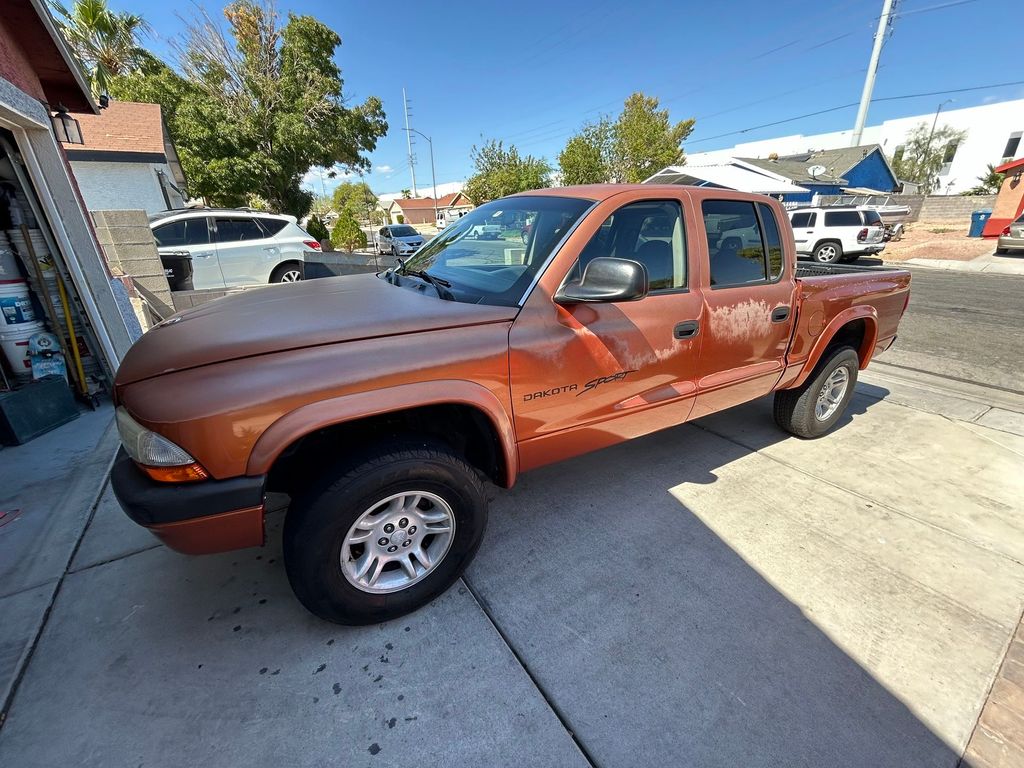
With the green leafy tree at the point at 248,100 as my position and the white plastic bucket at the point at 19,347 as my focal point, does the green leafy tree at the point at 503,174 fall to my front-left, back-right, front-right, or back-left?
back-left

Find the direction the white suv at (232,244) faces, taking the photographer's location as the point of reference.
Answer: facing to the left of the viewer

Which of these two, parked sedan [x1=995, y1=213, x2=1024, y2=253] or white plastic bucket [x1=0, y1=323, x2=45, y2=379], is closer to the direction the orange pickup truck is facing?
the white plastic bucket

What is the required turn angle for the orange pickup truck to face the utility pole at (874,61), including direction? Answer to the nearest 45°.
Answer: approximately 180°

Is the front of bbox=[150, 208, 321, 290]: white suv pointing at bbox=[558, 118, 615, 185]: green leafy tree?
no

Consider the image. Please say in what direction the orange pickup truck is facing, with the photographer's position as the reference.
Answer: facing the viewer and to the left of the viewer

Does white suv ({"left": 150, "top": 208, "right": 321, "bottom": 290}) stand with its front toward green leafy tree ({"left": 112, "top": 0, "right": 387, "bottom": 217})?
no

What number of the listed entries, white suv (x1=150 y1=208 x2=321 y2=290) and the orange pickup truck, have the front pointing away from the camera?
0

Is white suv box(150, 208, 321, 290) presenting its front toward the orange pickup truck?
no

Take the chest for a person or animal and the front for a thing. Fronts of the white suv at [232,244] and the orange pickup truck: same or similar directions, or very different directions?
same or similar directions

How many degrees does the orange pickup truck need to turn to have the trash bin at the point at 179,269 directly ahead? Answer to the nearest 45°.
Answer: approximately 90° to its right

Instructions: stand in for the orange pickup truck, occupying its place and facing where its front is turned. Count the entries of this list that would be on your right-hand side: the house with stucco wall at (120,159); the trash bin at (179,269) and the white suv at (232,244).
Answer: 3

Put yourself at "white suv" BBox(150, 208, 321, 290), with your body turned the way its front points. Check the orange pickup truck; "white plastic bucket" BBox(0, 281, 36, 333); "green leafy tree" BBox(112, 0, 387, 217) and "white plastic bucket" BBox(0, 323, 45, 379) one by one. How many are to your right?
1

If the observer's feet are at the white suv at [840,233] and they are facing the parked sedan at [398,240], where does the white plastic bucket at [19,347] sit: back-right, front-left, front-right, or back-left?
front-left

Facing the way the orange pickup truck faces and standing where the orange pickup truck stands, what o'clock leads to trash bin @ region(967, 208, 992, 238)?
The trash bin is roughly at 6 o'clock from the orange pickup truck.

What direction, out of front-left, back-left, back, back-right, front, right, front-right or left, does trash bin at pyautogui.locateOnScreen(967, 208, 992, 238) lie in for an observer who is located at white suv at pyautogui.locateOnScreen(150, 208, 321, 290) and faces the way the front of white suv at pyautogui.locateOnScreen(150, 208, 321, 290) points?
back

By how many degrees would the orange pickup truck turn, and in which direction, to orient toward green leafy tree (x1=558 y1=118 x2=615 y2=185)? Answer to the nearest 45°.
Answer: approximately 135° to its right

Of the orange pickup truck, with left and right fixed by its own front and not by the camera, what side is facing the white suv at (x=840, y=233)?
back

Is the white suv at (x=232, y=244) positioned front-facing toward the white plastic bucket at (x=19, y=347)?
no

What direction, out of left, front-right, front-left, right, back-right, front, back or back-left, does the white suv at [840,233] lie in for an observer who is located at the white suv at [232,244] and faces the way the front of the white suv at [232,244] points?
back
